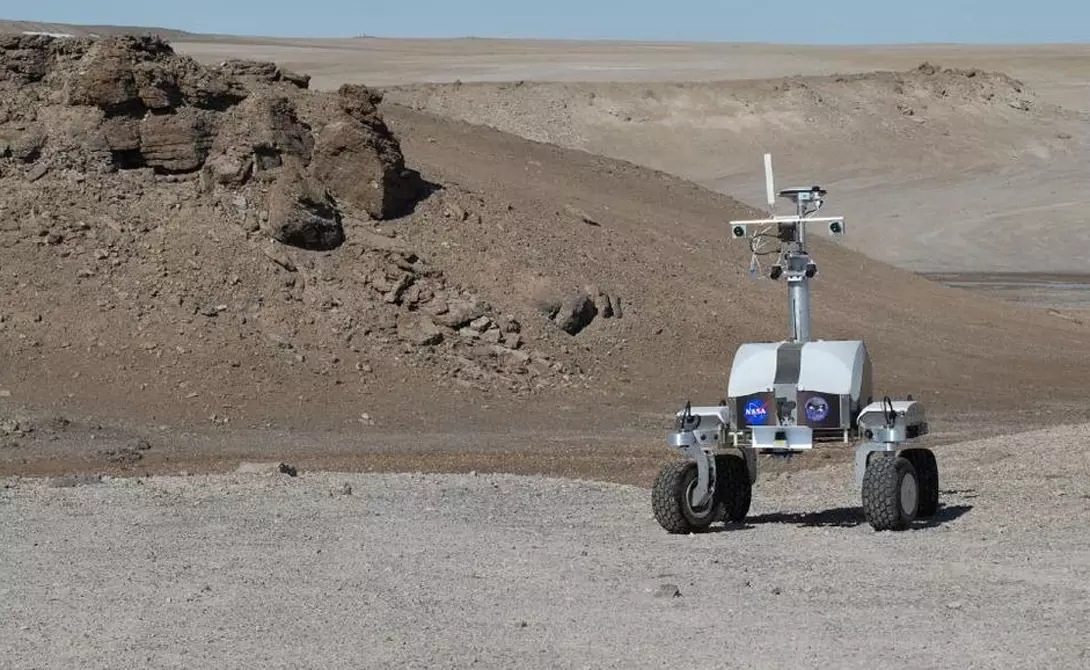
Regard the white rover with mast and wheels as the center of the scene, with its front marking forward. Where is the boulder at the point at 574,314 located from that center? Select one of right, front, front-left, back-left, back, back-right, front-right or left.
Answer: back

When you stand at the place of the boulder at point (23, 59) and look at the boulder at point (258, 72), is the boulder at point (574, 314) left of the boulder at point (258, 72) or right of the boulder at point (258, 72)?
right

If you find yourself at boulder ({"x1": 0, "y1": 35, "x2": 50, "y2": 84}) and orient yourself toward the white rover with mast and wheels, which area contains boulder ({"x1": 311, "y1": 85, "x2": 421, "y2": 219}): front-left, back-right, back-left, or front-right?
front-left

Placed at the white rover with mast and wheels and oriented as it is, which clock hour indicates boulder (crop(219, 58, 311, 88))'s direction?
The boulder is roughly at 5 o'clock from the white rover with mast and wheels.

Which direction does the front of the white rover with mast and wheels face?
toward the camera

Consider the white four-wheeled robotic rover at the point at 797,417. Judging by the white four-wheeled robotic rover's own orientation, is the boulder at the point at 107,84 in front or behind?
behind

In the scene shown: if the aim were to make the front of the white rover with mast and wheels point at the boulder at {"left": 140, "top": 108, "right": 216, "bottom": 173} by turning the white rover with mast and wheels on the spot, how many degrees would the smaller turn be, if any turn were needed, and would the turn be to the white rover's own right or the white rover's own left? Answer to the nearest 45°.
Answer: approximately 135° to the white rover's own right

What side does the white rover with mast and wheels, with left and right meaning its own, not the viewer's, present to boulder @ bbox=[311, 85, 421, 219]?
back

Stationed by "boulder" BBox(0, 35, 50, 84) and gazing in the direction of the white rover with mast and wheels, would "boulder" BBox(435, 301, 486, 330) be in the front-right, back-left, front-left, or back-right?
front-left

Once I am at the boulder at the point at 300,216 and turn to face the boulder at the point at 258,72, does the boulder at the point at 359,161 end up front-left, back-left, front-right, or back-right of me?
front-right
